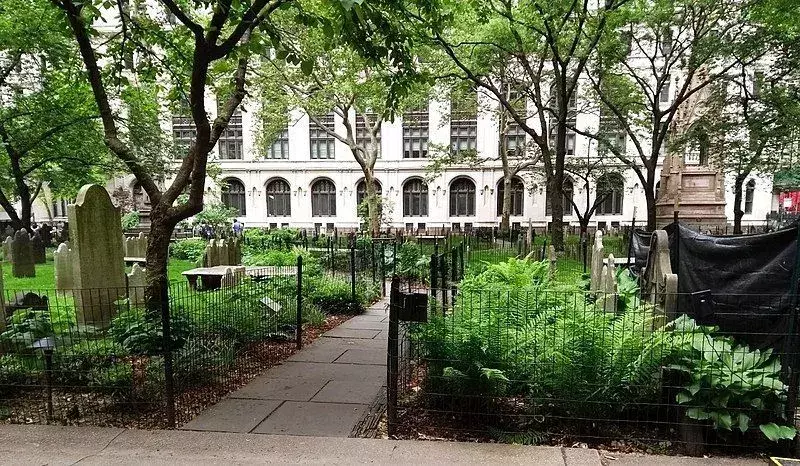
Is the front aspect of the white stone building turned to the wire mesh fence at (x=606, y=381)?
yes

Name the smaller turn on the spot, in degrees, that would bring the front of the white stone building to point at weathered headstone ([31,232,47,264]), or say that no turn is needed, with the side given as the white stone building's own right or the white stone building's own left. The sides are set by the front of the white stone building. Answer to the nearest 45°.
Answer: approximately 45° to the white stone building's own right

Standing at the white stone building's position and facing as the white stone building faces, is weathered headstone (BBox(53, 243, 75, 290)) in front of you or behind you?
in front

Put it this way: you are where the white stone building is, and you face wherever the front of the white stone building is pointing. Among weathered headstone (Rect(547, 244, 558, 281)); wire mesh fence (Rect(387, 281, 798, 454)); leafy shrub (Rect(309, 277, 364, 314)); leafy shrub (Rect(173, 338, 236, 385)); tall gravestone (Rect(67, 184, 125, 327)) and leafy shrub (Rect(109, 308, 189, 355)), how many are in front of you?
6

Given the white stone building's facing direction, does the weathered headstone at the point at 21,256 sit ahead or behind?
ahead

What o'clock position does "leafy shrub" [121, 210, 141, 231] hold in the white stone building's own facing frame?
The leafy shrub is roughly at 2 o'clock from the white stone building.

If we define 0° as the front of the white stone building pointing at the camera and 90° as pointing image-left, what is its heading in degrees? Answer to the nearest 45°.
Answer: approximately 0°

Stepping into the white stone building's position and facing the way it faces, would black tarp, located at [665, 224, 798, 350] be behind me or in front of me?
in front

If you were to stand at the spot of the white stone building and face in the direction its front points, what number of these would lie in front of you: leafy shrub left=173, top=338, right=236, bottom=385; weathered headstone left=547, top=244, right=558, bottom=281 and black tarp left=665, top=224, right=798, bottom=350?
3

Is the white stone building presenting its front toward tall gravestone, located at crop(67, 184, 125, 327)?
yes

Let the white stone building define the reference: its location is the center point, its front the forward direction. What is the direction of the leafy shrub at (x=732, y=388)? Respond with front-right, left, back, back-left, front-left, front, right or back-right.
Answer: front

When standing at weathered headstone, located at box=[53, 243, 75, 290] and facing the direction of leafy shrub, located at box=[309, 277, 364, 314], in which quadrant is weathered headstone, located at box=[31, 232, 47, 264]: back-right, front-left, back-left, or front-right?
back-left

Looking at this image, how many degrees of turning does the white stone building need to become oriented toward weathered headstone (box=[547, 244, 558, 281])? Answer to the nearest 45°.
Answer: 0° — it already faces it

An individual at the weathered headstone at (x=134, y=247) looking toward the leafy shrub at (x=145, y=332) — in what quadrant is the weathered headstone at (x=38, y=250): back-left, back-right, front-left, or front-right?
back-right

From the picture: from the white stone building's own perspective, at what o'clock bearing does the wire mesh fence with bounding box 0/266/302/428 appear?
The wire mesh fence is roughly at 12 o'clock from the white stone building.

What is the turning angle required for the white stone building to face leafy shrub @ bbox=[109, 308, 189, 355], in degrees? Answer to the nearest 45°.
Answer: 0° — it already faces it

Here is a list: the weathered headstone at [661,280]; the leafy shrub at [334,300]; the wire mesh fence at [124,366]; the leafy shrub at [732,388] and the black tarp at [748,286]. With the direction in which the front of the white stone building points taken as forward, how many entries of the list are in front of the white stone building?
5
